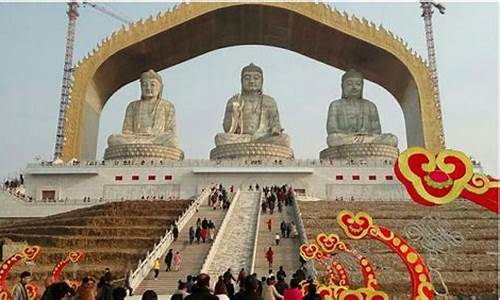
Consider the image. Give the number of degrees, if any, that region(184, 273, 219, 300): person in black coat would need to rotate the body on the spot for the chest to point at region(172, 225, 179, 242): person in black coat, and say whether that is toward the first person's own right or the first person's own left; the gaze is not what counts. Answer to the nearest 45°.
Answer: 0° — they already face them

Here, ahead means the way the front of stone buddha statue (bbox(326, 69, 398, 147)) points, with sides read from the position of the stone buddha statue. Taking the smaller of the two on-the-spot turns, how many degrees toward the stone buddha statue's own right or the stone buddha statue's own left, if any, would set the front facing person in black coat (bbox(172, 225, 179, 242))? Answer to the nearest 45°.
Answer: approximately 45° to the stone buddha statue's own right

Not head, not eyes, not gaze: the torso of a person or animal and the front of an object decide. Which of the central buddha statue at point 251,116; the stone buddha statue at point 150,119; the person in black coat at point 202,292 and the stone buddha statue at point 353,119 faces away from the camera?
the person in black coat

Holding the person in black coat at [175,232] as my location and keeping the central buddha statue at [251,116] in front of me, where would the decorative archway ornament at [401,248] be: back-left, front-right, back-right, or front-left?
back-right

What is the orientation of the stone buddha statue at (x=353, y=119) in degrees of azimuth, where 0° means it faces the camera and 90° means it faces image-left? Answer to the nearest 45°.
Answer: approximately 315°

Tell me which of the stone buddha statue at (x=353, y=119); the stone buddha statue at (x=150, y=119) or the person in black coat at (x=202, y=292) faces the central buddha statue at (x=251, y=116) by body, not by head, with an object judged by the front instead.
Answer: the person in black coat

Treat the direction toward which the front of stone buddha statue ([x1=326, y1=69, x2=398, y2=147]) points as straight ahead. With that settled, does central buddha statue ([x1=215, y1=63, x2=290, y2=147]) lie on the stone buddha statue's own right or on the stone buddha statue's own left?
on the stone buddha statue's own right

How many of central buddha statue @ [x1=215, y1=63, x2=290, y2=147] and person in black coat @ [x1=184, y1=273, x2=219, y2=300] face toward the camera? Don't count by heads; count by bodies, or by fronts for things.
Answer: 1

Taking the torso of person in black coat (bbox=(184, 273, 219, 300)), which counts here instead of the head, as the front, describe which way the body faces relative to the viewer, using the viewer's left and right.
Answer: facing away from the viewer

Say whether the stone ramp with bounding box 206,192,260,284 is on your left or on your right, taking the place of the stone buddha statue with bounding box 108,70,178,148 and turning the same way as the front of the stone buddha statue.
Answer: on your left

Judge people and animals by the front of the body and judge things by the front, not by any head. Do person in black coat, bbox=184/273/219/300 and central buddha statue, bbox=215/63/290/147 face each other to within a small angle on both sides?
yes

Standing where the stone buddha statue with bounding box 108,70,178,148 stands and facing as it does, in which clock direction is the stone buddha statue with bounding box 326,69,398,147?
the stone buddha statue with bounding box 326,69,398,147 is roughly at 8 o'clock from the stone buddha statue with bounding box 108,70,178,148.

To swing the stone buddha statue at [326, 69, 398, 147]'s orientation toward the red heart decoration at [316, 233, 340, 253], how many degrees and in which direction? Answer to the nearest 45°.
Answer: approximately 45° to its right

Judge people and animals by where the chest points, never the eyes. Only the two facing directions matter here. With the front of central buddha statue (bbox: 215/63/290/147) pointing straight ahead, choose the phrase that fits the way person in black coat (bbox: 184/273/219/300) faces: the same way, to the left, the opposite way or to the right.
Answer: the opposite way
